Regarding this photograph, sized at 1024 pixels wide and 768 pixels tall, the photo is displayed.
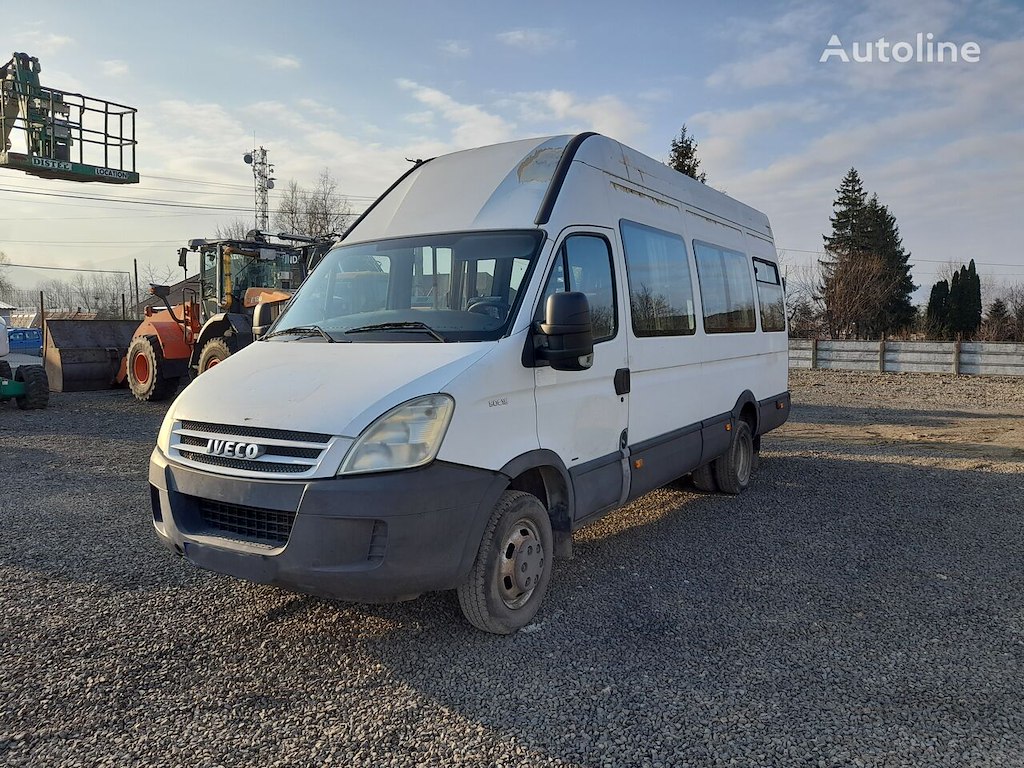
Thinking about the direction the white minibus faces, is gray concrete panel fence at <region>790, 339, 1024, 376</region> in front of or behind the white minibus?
behind

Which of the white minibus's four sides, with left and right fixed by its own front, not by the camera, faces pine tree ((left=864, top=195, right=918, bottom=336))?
back

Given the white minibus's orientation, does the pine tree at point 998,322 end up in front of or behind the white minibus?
behind

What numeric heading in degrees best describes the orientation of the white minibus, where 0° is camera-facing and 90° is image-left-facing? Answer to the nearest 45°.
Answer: approximately 45°

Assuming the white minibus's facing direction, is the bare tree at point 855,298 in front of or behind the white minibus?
behind

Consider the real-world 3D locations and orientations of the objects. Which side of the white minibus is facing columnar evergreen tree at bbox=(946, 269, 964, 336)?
back

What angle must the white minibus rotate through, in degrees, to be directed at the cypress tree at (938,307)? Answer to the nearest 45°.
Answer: approximately 180°

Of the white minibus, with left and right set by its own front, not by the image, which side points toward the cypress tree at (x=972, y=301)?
back
